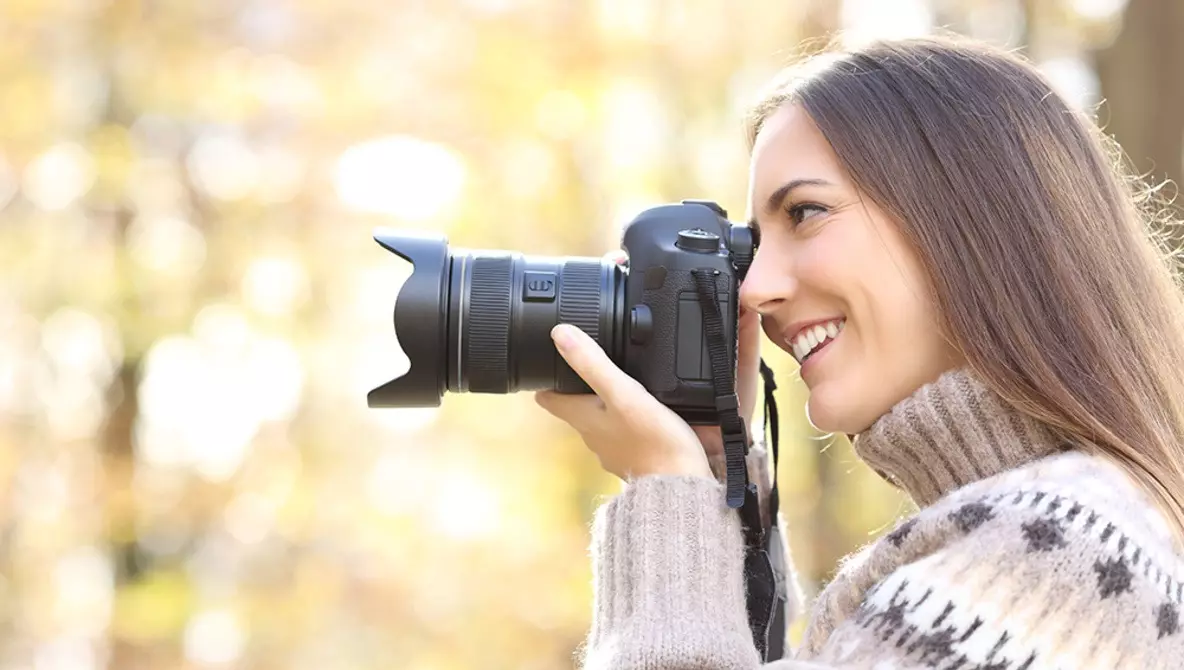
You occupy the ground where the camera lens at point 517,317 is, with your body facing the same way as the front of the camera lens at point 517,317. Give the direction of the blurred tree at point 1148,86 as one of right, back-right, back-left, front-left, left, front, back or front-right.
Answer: back-right

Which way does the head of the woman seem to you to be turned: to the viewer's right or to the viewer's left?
to the viewer's left

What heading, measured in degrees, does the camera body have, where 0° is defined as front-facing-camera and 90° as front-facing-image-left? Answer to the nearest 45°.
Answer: approximately 90°

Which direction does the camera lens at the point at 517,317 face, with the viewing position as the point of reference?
facing to the left of the viewer

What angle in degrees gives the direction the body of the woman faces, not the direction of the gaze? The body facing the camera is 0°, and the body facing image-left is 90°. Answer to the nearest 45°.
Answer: approximately 90°

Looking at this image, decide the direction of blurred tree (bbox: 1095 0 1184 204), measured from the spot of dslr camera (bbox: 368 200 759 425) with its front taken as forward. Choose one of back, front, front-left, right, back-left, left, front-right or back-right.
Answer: back-right

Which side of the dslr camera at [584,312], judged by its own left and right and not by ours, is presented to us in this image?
left
